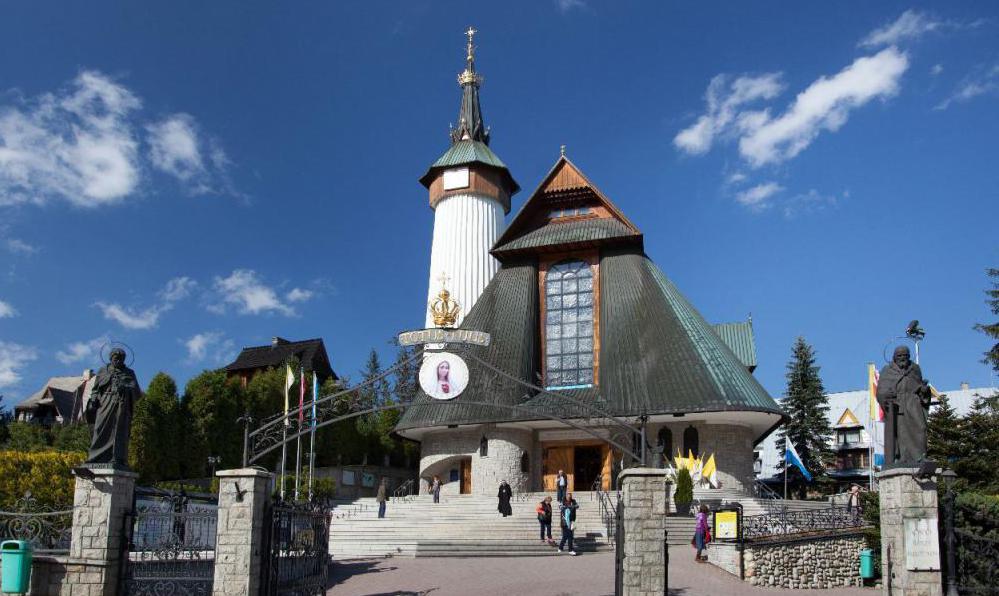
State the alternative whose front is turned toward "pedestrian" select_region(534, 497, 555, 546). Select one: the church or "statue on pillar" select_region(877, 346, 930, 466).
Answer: the church

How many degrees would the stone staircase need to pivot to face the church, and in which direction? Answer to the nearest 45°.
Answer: approximately 180°

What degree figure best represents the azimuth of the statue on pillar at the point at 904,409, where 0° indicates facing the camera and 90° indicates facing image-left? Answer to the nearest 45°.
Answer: approximately 0°

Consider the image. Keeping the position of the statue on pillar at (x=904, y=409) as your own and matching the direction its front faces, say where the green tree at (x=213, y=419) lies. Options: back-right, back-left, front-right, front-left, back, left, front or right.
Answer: back-right

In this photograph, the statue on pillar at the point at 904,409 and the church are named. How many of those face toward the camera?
2

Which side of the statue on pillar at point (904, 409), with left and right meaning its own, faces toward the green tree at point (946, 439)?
back

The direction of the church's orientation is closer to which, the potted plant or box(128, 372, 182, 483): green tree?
the potted plant

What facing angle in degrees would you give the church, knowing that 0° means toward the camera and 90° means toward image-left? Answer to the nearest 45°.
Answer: approximately 0°
